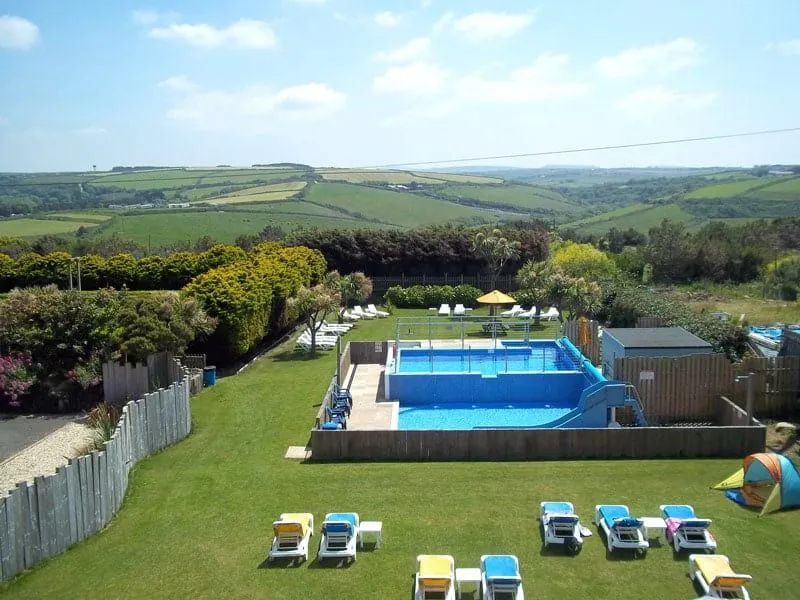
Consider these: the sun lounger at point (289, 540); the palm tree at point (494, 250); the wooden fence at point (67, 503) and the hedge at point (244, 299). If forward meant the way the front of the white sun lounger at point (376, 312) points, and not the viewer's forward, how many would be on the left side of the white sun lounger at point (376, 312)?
1

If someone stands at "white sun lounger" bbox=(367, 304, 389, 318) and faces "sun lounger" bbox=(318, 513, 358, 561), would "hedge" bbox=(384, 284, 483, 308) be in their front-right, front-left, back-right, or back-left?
back-left

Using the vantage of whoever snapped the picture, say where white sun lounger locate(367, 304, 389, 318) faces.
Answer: facing the viewer and to the right of the viewer

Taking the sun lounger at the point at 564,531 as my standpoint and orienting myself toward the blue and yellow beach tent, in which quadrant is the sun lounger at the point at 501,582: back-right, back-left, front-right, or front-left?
back-right
